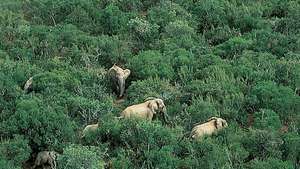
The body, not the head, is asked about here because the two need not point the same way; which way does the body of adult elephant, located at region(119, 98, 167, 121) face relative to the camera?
to the viewer's right

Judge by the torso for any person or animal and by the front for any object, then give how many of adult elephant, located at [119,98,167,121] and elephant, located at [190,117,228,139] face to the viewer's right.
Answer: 2

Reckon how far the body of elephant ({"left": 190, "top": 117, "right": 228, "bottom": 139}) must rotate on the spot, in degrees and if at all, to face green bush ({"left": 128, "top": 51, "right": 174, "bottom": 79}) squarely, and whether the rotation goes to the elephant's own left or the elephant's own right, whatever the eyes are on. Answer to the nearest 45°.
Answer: approximately 135° to the elephant's own left

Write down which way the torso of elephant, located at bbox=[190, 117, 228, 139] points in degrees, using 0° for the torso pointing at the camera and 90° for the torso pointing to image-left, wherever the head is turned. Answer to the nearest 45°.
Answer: approximately 270°

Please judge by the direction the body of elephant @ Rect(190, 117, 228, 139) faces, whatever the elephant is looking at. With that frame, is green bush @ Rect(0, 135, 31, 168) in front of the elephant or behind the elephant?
behind

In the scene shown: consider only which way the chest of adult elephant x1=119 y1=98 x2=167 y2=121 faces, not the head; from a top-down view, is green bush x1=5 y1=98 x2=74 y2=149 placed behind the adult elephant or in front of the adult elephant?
behind

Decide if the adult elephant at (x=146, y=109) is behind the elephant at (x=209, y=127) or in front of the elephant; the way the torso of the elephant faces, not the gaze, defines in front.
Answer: behind

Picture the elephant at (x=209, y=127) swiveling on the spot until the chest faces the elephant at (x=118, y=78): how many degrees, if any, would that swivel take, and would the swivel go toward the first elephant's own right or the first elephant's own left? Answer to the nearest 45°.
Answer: approximately 135° to the first elephant's own left

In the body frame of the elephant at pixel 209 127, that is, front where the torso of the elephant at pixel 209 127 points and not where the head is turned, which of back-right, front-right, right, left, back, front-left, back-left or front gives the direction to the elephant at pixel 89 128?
back

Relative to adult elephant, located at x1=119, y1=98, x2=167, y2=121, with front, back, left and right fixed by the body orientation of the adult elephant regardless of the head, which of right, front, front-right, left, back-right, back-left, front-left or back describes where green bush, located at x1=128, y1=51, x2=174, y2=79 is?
left
